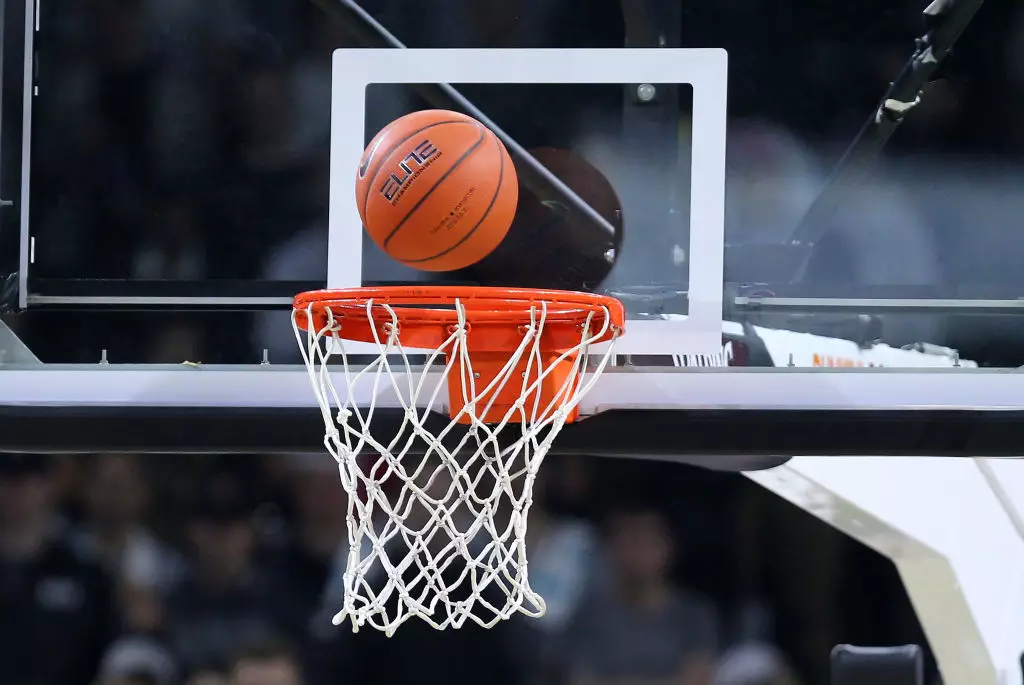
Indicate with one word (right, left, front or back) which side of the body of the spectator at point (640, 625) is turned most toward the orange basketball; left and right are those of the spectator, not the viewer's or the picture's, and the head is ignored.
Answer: front

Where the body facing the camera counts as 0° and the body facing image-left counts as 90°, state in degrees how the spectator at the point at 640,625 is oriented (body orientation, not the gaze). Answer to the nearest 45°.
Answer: approximately 0°

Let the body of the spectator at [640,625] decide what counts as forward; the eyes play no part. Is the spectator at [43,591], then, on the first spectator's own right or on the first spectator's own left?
on the first spectator's own right
